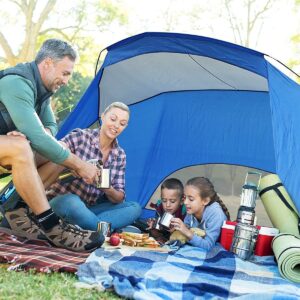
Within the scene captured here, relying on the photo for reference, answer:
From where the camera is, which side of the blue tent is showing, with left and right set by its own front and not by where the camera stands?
front

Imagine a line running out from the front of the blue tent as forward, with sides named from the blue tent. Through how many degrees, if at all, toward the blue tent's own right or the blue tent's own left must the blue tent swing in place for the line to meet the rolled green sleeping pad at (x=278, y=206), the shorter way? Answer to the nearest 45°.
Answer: approximately 45° to the blue tent's own left

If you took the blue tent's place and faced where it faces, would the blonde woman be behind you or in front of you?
in front

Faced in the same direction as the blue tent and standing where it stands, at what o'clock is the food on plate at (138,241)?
The food on plate is roughly at 12 o'clock from the blue tent.

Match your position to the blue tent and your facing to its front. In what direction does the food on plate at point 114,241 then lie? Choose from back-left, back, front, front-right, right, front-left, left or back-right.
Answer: front

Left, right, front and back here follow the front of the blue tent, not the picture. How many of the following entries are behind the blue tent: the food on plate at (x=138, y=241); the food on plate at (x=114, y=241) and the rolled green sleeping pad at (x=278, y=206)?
0

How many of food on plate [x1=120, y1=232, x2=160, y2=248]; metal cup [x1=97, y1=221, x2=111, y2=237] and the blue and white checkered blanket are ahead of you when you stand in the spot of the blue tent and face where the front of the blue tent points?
3

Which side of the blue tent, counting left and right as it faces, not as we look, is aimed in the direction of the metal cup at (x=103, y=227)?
front

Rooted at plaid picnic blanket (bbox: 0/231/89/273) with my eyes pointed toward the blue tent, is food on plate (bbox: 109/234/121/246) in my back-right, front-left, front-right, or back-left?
front-right

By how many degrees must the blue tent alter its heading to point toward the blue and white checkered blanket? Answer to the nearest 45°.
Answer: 0° — it already faces it
